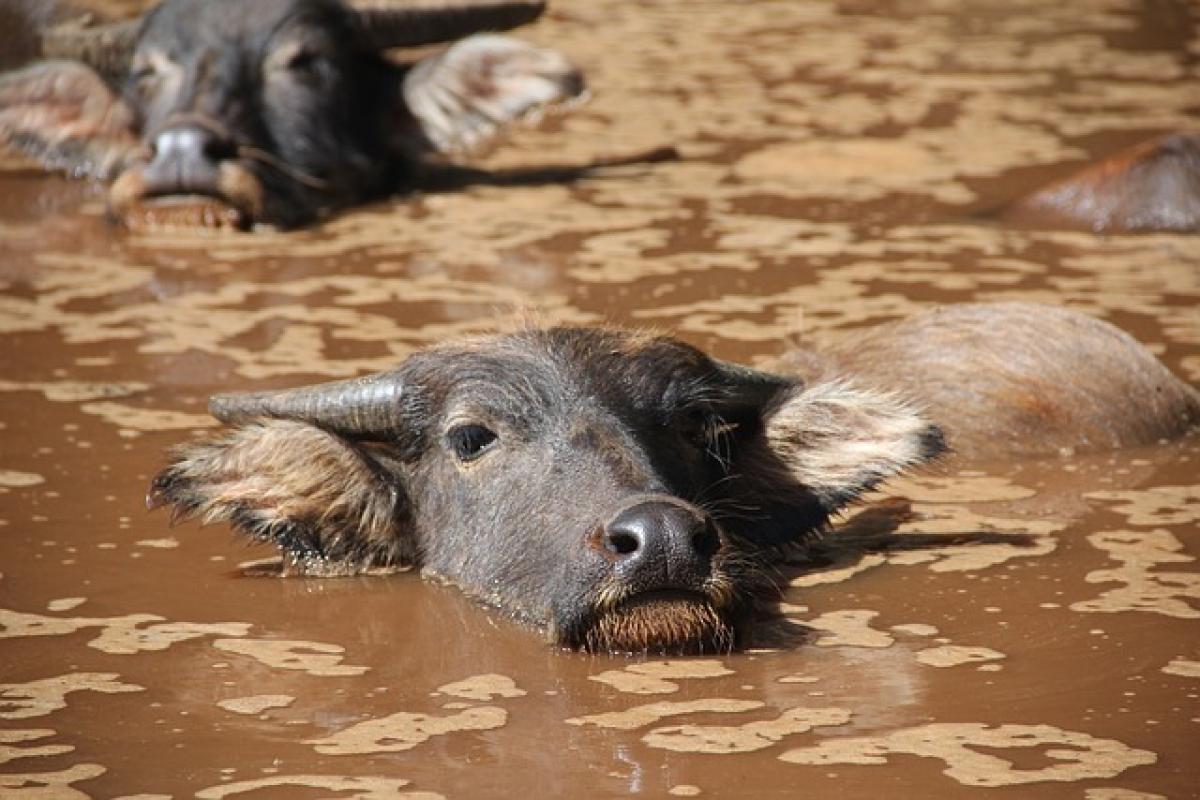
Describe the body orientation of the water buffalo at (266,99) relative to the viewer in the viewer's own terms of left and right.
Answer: facing the viewer and to the left of the viewer

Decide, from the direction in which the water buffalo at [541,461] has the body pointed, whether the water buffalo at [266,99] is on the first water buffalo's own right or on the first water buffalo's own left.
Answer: on the first water buffalo's own right

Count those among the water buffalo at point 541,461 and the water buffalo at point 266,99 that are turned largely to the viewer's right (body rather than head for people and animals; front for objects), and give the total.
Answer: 0

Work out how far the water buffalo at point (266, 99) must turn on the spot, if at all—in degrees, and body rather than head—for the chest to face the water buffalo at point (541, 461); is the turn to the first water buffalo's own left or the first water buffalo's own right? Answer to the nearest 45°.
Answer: approximately 45° to the first water buffalo's own left

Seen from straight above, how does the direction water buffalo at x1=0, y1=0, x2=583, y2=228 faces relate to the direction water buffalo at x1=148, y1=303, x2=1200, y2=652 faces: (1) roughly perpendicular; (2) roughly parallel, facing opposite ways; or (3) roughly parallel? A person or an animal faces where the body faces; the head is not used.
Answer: roughly parallel
